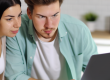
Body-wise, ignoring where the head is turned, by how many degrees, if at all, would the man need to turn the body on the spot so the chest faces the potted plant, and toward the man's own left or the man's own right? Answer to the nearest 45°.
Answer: approximately 135° to the man's own left

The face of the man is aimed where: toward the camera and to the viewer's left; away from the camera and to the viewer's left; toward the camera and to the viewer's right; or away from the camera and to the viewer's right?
toward the camera and to the viewer's right

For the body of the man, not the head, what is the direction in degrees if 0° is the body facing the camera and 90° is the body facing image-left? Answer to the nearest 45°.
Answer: approximately 0°

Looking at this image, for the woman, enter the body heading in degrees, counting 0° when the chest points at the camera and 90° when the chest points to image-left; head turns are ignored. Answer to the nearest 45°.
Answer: approximately 315°

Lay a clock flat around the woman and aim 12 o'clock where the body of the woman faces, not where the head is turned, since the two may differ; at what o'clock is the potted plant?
The potted plant is roughly at 9 o'clock from the woman.

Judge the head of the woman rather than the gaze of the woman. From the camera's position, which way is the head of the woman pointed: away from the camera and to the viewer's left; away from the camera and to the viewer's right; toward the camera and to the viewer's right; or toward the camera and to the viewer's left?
toward the camera and to the viewer's right
